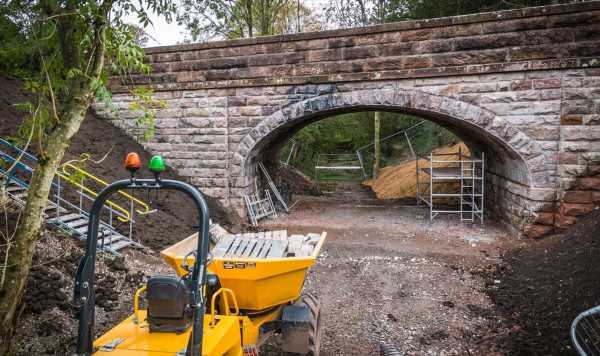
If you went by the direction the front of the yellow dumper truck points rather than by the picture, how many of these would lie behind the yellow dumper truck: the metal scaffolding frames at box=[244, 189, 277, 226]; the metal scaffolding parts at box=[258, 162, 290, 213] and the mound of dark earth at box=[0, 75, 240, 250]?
0

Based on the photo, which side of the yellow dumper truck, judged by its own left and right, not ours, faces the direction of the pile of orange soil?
front

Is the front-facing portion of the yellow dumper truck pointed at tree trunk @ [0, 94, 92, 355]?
no

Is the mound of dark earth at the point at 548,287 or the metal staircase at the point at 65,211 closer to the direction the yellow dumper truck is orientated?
the mound of dark earth

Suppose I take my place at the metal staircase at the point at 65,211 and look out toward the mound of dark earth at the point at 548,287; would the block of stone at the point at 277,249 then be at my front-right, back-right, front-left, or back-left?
front-right

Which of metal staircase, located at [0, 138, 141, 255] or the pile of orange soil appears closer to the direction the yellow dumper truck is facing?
the pile of orange soil

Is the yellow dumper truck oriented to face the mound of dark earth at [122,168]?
no

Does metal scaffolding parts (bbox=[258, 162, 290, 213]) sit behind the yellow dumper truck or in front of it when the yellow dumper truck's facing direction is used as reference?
in front

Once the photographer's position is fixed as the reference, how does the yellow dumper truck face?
facing away from the viewer and to the right of the viewer

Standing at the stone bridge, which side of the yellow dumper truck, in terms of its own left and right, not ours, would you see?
front
